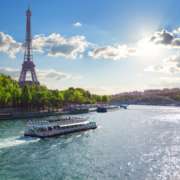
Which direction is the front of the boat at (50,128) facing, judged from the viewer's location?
facing away from the viewer and to the right of the viewer
